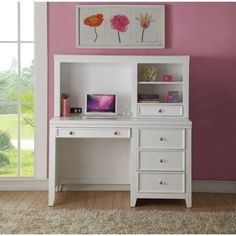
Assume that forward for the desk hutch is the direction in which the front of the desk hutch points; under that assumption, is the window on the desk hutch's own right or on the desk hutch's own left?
on the desk hutch's own right

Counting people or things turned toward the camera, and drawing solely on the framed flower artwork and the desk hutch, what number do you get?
2

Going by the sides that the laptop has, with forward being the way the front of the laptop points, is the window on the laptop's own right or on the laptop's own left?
on the laptop's own right

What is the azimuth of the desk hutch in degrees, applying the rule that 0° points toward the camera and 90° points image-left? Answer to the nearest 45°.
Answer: approximately 0°
